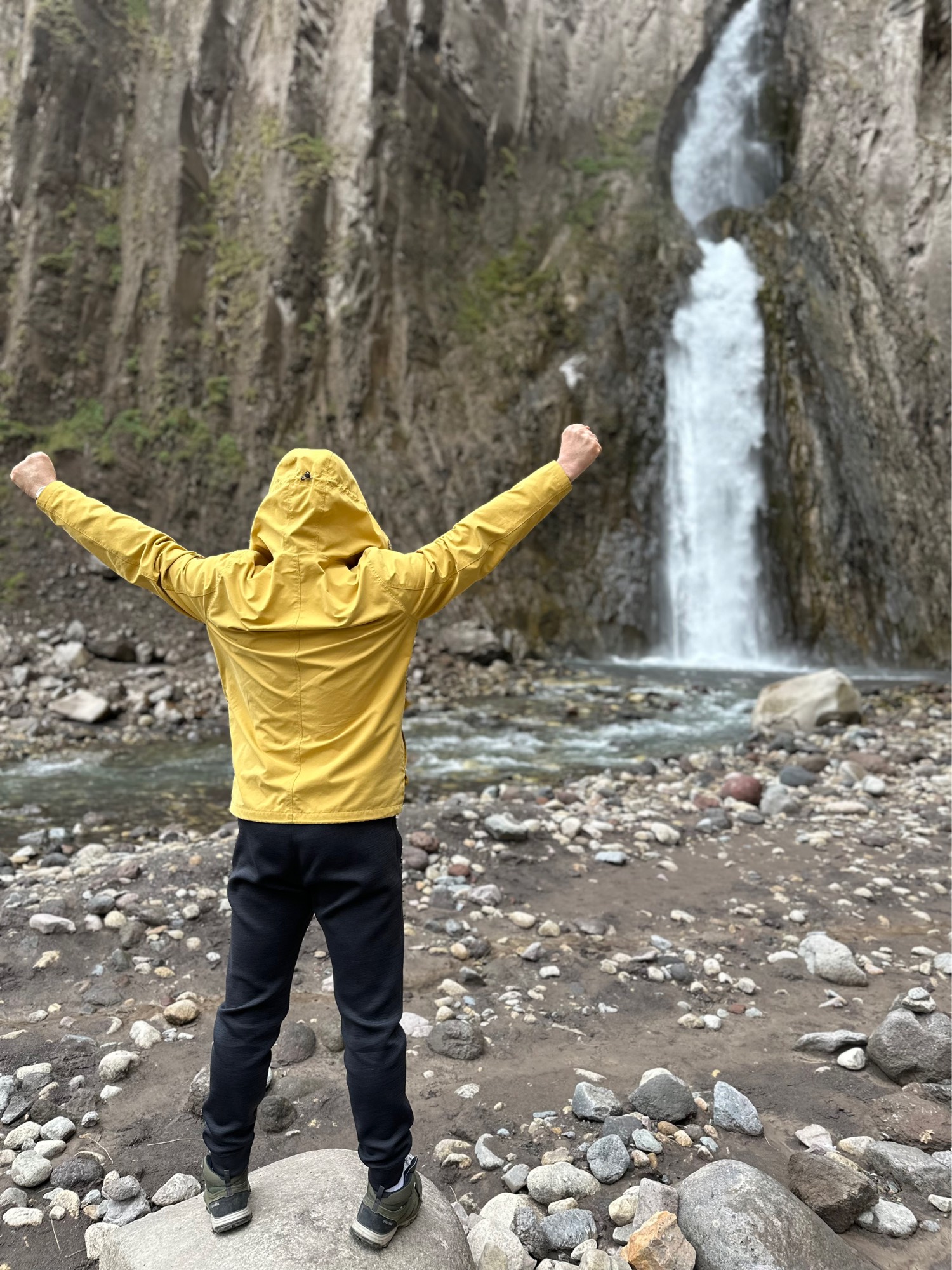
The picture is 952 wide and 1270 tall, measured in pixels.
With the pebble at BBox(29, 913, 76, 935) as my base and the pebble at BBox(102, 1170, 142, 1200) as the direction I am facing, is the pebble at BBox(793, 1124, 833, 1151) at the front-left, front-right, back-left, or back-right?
front-left

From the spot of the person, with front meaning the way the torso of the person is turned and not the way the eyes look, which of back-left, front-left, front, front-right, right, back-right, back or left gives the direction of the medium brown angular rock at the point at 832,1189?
right

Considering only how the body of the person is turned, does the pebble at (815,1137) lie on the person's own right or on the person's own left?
on the person's own right

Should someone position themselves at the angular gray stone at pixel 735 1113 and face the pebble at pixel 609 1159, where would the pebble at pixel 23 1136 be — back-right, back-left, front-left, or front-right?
front-right

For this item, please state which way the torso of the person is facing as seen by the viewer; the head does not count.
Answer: away from the camera

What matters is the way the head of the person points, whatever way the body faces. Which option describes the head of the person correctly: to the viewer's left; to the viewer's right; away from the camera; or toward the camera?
away from the camera

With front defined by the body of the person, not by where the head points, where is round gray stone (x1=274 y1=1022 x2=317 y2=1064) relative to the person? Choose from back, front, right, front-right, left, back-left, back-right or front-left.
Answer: front

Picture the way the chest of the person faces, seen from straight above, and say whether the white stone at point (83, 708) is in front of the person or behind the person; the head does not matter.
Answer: in front
